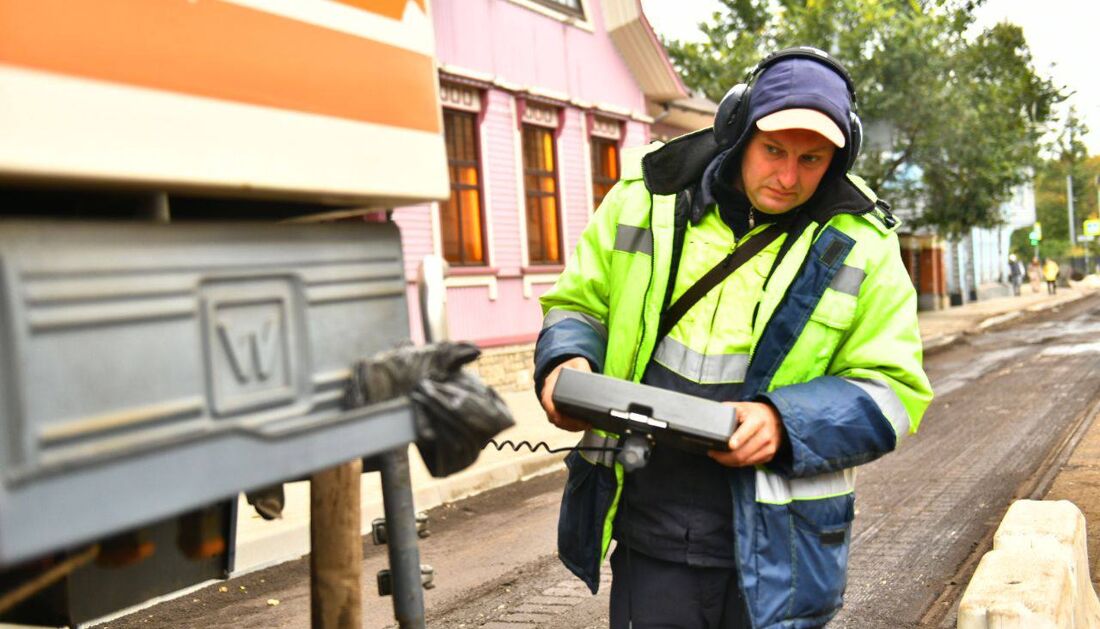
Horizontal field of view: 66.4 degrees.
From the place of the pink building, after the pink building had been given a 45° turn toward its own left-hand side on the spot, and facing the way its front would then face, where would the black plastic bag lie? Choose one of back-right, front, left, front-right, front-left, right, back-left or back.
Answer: right

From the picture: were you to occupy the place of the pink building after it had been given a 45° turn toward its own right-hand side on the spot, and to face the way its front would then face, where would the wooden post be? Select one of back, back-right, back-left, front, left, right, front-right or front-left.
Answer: front

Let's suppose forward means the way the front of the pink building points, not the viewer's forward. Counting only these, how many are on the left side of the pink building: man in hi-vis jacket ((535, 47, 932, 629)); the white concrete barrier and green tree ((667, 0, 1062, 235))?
1

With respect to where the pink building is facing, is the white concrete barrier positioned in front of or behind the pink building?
in front

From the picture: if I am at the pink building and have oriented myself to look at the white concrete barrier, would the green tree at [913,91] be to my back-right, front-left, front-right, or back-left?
back-left

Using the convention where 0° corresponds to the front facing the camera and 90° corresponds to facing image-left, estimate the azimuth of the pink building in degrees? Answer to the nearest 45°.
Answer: approximately 315°

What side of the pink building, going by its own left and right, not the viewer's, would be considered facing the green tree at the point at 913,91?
left

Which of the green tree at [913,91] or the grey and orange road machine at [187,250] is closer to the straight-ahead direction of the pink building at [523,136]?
the grey and orange road machine

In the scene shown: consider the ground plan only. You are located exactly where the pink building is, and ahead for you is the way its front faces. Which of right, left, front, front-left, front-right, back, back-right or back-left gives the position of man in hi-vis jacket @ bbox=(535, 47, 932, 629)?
front-right

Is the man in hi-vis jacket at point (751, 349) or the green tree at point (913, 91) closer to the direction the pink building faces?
the man in hi-vis jacket

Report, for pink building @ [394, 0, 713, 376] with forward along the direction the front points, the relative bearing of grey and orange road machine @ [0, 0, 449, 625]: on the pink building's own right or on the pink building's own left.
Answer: on the pink building's own right
